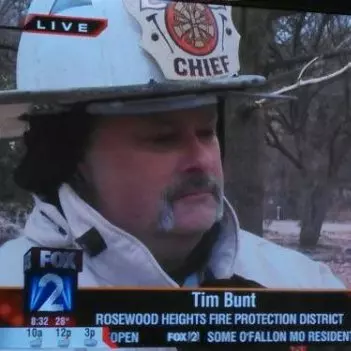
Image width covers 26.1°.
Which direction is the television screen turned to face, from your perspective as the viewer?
facing the viewer
